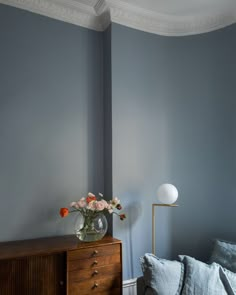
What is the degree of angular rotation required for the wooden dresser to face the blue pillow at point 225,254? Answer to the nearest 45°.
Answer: approximately 45° to its left

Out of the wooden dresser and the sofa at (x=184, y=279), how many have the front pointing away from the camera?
0

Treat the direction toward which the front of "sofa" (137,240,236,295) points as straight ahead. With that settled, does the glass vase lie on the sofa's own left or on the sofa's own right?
on the sofa's own right

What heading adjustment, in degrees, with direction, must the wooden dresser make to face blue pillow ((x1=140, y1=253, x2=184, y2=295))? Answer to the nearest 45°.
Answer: approximately 45° to its left

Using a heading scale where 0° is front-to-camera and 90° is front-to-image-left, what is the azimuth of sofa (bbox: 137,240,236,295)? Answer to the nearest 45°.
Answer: approximately 45°

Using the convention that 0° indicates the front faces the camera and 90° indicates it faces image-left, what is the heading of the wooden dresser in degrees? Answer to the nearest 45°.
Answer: approximately 315°
